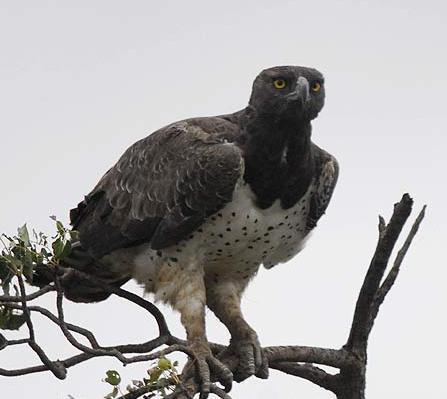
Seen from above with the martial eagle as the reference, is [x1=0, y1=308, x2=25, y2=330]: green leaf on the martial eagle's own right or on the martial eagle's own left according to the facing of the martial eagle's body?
on the martial eagle's own right

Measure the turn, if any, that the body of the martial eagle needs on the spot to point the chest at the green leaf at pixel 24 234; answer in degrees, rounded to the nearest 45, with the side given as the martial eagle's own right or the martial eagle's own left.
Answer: approximately 90° to the martial eagle's own right

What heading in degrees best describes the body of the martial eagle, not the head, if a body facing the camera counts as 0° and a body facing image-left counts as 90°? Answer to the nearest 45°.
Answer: approximately 315°

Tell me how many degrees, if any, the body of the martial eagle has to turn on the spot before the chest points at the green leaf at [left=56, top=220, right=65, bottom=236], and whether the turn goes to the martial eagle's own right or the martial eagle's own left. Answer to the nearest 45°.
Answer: approximately 90° to the martial eagle's own right
